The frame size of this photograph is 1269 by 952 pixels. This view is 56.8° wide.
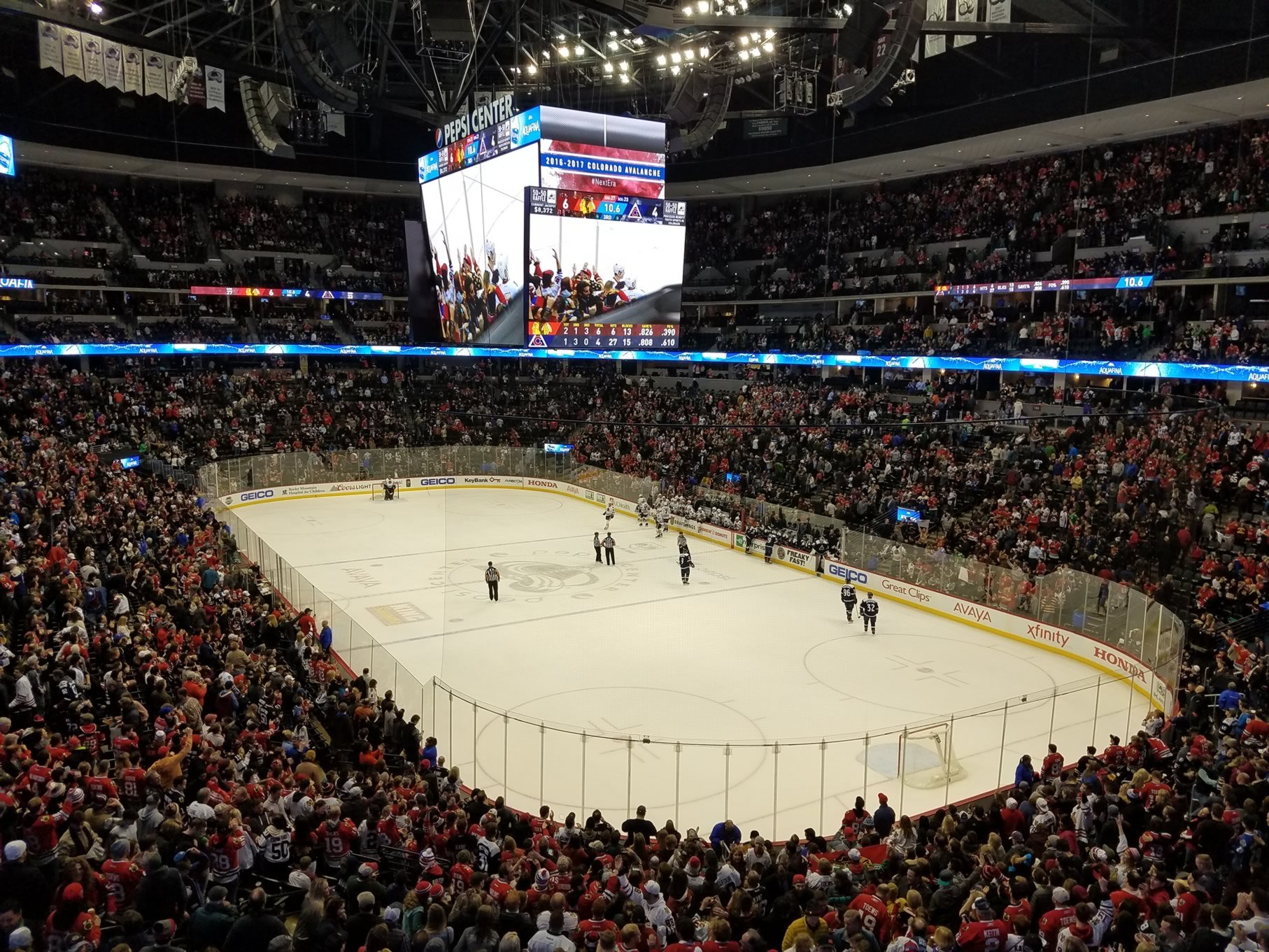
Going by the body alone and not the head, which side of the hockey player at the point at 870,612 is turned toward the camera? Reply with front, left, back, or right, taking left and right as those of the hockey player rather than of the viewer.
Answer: back

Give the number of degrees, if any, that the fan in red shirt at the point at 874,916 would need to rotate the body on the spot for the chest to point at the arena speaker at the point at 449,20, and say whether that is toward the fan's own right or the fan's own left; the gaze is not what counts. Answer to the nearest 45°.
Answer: approximately 45° to the fan's own left

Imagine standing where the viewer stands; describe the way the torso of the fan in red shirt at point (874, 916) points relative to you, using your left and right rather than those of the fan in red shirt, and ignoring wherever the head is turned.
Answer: facing away from the viewer

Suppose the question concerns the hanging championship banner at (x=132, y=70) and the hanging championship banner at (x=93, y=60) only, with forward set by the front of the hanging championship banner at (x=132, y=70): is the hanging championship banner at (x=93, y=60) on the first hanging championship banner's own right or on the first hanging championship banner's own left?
on the first hanging championship banner's own right

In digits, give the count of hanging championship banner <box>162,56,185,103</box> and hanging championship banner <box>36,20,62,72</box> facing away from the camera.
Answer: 0

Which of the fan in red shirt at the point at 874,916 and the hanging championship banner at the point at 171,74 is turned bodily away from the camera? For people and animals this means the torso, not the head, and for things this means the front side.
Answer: the fan in red shirt

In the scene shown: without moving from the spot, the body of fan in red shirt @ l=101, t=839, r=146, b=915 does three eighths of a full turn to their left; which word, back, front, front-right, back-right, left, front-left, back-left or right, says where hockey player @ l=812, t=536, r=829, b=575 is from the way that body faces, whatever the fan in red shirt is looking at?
back-right

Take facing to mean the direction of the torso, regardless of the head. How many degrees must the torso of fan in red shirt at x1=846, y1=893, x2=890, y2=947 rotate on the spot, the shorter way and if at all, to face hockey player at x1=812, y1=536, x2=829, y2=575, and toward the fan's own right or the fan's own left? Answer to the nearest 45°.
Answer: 0° — they already face them

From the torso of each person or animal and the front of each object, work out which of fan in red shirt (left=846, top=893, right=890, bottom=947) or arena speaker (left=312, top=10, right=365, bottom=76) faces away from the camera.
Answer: the fan in red shirt

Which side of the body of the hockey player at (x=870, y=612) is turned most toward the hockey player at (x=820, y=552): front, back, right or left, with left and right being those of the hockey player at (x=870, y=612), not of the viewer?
front

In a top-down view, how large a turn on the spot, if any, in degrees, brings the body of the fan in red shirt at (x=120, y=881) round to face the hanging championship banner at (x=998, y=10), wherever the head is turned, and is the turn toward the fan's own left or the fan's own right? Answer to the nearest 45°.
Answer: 0° — they already face it

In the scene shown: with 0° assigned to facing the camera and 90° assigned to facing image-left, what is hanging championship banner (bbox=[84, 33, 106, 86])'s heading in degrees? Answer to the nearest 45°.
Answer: approximately 315°

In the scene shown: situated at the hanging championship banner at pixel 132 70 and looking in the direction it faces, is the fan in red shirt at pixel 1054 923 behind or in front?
in front

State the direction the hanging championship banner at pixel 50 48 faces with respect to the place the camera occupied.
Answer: facing the viewer and to the right of the viewer

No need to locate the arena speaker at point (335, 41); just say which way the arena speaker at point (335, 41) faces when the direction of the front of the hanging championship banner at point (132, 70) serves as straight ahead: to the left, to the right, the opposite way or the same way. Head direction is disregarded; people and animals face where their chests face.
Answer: to the right
